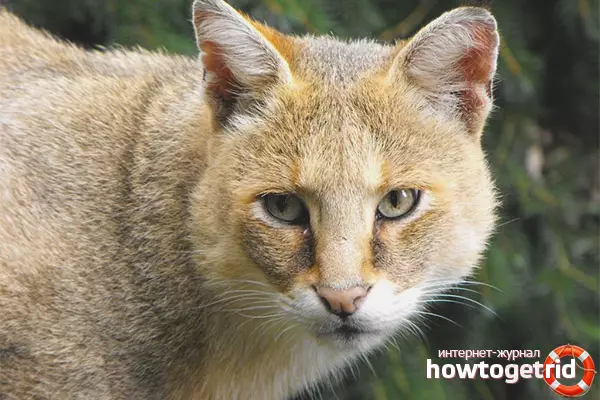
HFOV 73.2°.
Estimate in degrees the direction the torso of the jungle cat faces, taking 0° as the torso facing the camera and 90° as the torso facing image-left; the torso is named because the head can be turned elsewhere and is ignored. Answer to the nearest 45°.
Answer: approximately 315°
